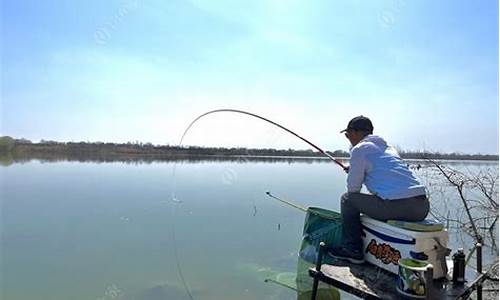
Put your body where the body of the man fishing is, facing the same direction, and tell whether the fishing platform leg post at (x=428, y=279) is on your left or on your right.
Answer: on your left

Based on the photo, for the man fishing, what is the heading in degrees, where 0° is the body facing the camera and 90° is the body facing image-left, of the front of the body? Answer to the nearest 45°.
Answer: approximately 90°
